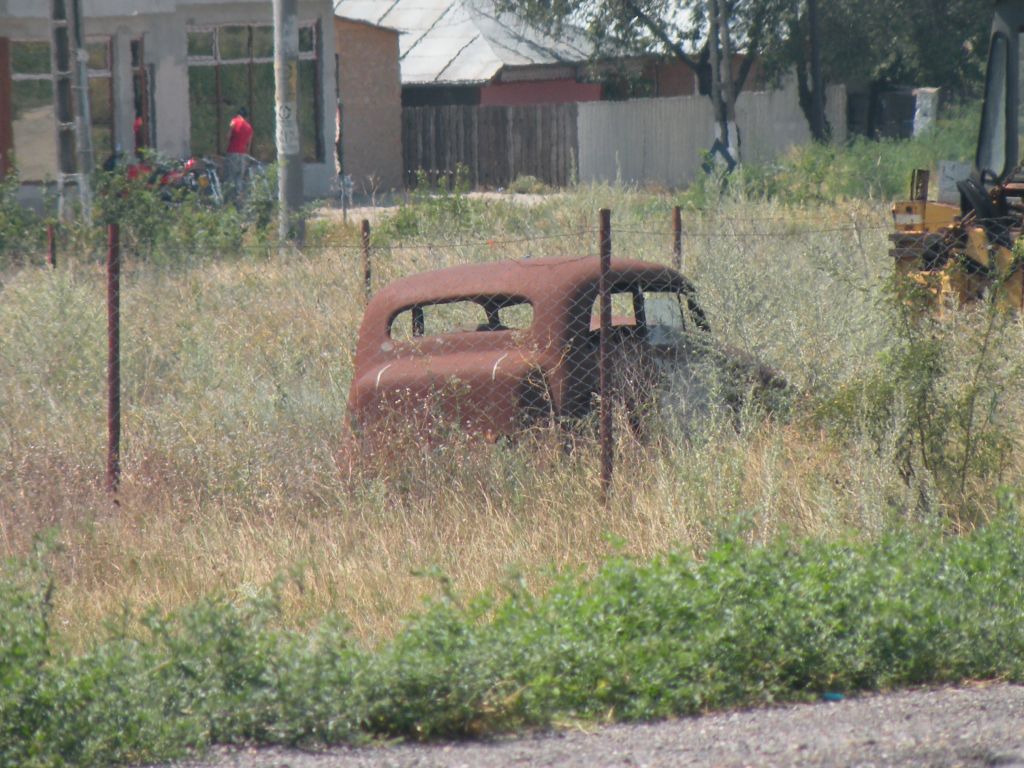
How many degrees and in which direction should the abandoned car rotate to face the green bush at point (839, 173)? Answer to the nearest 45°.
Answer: approximately 45° to its left

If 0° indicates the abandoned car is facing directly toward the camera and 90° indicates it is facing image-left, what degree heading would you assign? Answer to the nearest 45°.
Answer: approximately 225°

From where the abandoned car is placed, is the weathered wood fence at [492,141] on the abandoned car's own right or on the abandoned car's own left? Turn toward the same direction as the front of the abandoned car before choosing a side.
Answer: on the abandoned car's own left

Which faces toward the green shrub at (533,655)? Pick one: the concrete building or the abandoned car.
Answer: the concrete building

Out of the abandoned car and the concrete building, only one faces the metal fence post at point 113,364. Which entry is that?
the concrete building

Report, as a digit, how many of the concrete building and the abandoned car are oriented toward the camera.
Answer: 1

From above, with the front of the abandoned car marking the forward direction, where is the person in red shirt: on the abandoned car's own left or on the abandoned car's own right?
on the abandoned car's own left

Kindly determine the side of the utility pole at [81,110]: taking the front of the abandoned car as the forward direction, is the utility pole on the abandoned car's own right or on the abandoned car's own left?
on the abandoned car's own left

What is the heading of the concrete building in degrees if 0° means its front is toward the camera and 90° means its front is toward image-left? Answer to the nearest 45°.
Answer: approximately 0°
